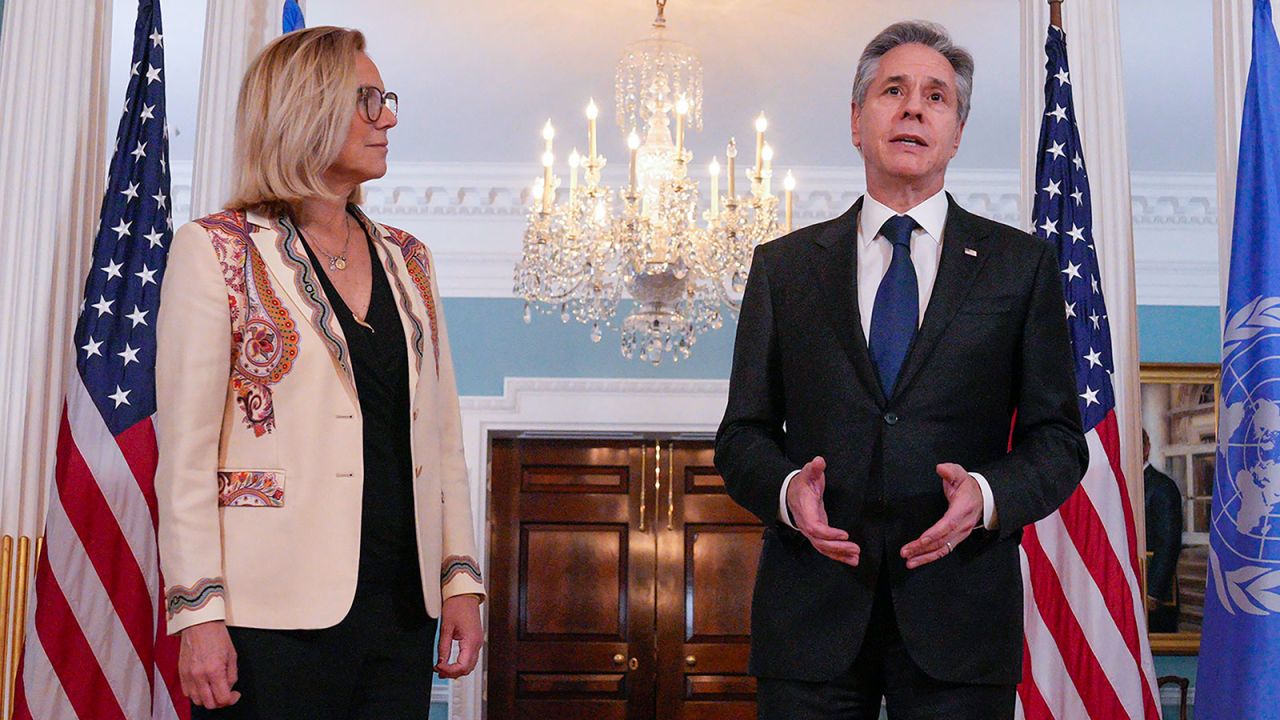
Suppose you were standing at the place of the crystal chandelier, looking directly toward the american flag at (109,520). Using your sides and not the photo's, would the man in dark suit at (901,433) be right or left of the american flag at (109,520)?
left

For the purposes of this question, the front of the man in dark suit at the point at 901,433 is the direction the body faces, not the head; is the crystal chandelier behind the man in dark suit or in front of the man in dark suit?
behind

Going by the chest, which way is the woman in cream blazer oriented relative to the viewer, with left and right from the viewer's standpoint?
facing the viewer and to the right of the viewer

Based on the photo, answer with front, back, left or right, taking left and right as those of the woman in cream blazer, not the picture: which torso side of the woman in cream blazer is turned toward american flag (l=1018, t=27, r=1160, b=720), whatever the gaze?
left

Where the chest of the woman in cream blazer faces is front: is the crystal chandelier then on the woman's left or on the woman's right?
on the woman's left

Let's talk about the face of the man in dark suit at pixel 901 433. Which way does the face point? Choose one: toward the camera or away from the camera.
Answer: toward the camera

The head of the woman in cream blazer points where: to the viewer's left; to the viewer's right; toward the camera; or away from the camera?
to the viewer's right

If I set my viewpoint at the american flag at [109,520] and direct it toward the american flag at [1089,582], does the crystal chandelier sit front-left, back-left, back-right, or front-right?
front-left

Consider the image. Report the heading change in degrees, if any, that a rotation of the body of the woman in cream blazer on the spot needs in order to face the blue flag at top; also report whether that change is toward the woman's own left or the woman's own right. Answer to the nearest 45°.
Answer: approximately 135° to the woman's own left

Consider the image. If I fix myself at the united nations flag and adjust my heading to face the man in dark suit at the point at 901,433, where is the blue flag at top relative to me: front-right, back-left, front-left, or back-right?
front-right

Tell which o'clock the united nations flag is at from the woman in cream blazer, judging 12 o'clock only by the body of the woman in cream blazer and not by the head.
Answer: The united nations flag is roughly at 10 o'clock from the woman in cream blazer.

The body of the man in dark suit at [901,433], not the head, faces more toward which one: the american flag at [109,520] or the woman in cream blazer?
the woman in cream blazer

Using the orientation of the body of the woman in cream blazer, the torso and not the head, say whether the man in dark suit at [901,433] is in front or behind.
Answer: in front

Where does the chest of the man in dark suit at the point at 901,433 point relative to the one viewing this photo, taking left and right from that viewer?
facing the viewer

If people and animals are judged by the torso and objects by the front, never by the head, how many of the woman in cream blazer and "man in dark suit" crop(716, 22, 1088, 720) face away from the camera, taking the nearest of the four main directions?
0

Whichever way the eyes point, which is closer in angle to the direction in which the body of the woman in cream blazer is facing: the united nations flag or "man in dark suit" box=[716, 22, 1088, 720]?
the man in dark suit
